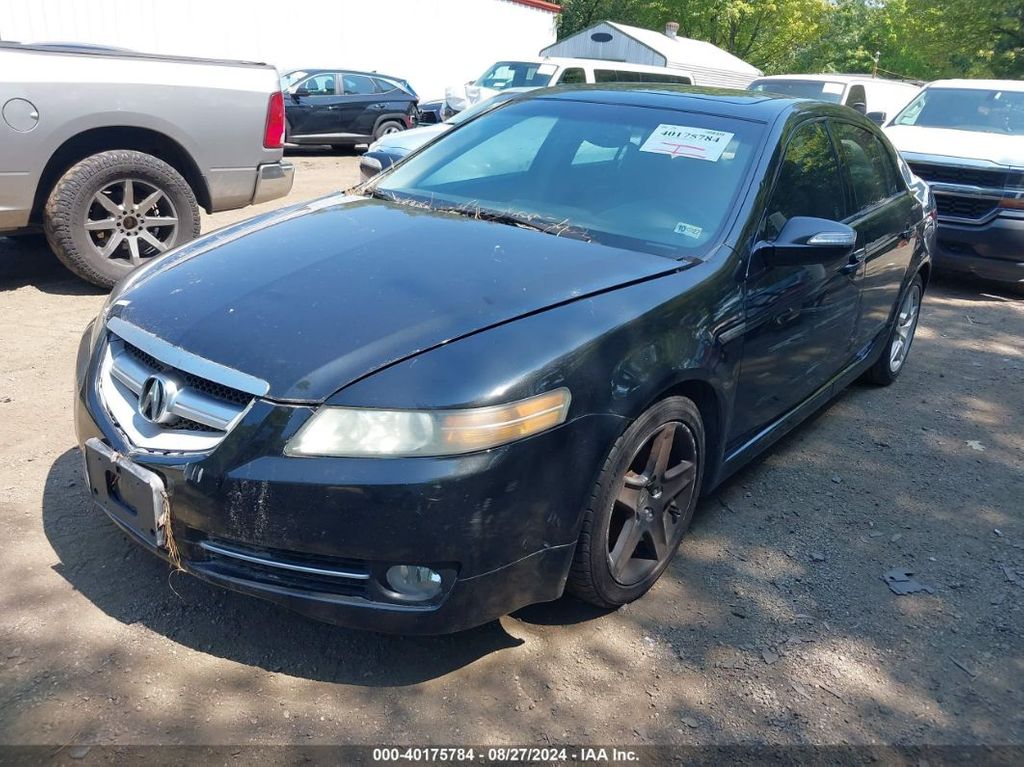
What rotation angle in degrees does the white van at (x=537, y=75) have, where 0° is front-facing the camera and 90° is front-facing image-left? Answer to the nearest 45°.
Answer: approximately 45°

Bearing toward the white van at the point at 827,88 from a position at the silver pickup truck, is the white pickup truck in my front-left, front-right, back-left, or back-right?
front-right

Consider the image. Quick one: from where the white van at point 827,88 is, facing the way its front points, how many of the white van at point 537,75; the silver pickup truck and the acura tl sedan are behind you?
0

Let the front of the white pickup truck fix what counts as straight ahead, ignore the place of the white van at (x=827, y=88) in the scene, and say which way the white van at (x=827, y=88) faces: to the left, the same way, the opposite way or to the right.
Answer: the same way

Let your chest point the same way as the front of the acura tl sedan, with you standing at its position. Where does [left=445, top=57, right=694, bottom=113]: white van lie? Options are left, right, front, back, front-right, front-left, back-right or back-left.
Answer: back-right

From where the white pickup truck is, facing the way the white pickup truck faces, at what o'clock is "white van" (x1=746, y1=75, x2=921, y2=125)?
The white van is roughly at 4 o'clock from the white pickup truck.

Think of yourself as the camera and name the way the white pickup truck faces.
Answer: facing the viewer and to the left of the viewer

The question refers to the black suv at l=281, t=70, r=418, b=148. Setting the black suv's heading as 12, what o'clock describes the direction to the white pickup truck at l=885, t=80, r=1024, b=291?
The white pickup truck is roughly at 8 o'clock from the black suv.

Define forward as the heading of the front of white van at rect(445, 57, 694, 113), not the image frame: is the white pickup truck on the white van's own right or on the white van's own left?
on the white van's own left

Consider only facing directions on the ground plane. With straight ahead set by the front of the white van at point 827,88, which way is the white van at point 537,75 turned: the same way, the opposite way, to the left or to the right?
the same way

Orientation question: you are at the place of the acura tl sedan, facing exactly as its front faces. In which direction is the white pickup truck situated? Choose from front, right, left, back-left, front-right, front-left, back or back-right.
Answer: back

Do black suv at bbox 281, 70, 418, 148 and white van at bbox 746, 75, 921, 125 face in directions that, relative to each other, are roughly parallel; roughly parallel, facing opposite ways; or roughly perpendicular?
roughly parallel
